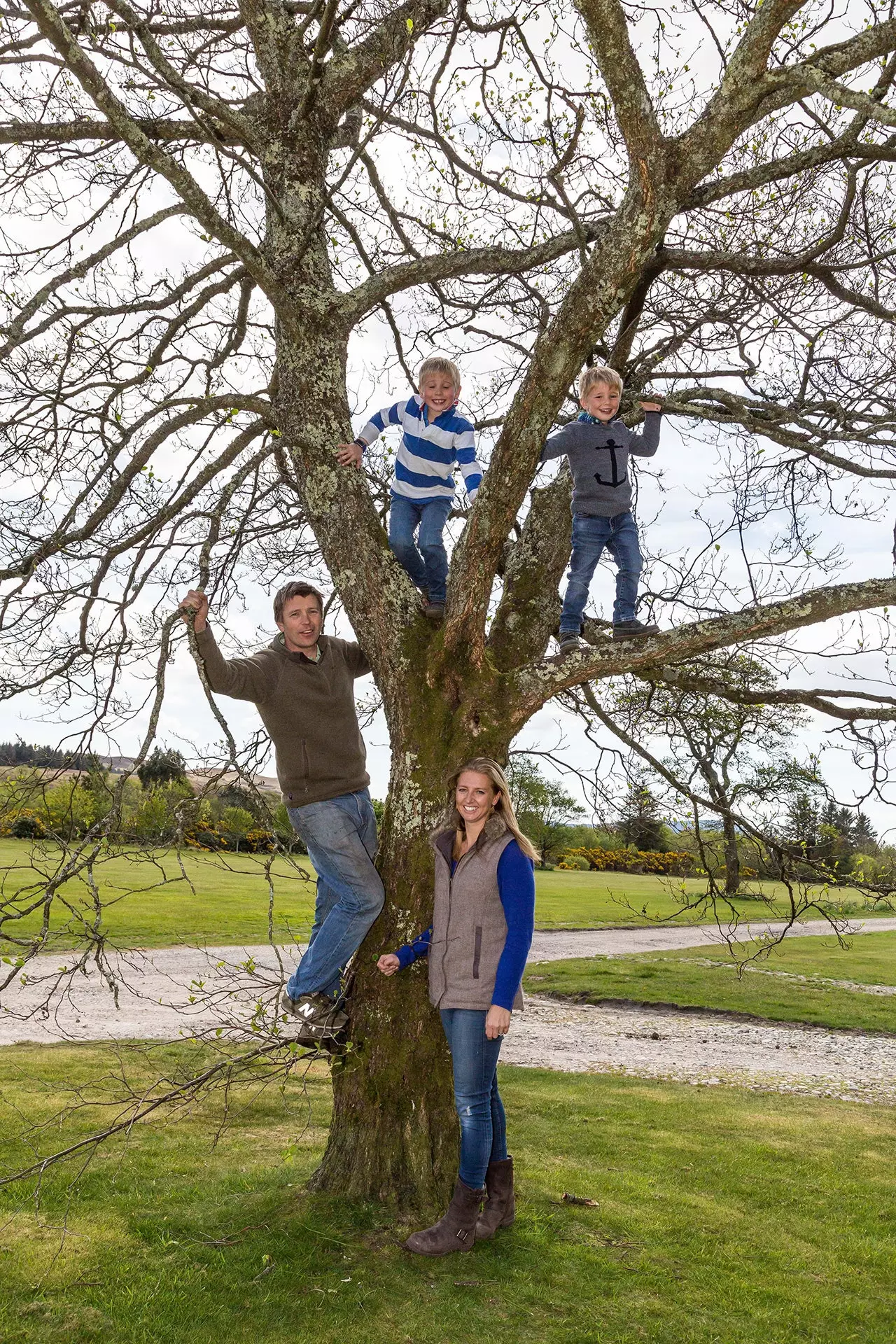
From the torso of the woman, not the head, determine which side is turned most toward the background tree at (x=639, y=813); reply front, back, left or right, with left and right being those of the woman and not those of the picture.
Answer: back

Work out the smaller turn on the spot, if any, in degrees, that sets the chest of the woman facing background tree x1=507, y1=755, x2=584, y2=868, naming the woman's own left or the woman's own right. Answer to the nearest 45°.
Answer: approximately 135° to the woman's own right

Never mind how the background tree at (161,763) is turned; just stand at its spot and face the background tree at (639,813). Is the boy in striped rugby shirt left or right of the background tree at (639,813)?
right

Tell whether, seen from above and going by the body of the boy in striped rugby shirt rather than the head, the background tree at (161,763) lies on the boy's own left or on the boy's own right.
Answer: on the boy's own right

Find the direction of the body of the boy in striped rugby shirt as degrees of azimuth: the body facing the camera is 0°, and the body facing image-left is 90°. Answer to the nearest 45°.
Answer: approximately 0°
